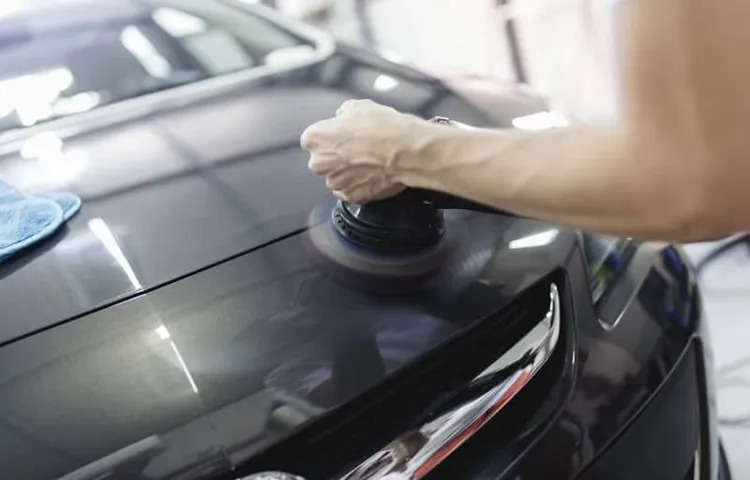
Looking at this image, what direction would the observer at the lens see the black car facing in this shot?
facing the viewer and to the right of the viewer
